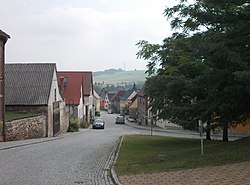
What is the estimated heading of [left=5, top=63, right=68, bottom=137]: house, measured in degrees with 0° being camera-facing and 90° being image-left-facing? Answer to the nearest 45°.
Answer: approximately 270°
